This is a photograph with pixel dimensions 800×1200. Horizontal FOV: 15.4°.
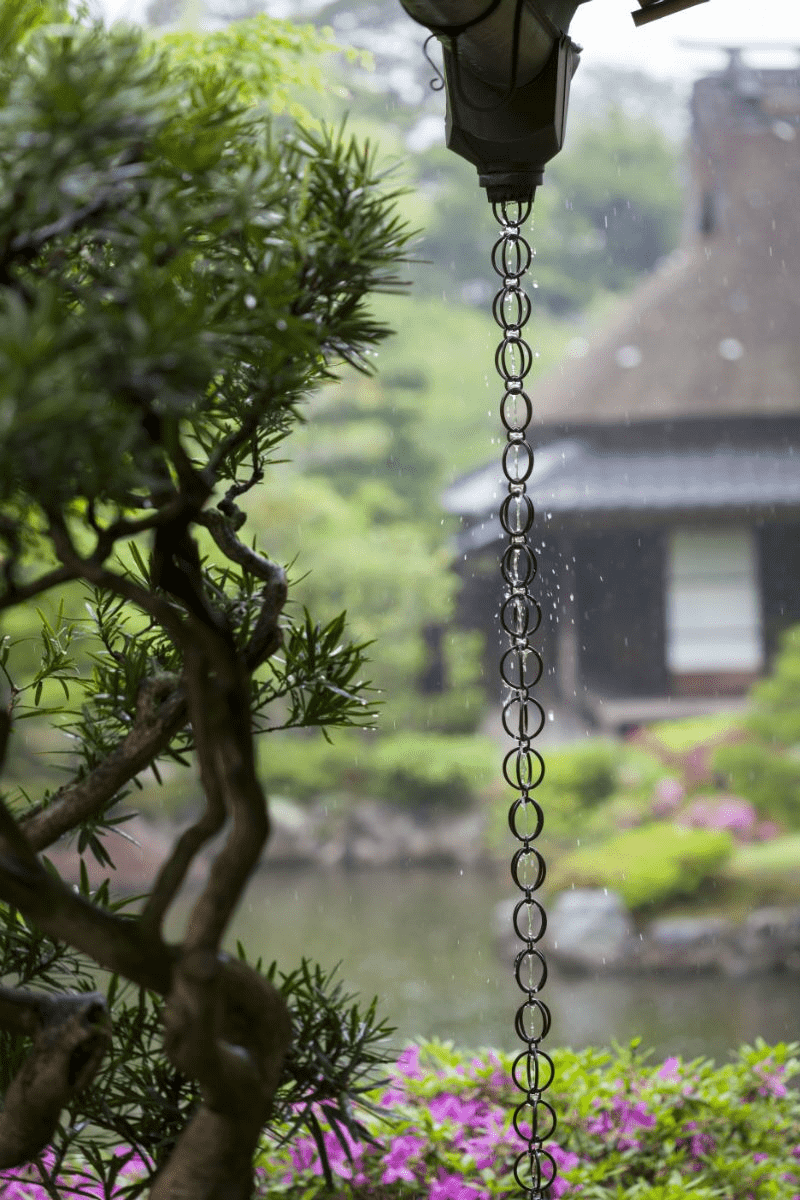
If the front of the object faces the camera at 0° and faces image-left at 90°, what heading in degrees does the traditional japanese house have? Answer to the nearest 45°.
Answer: approximately 0°

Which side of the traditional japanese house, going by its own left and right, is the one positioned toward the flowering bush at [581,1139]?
front

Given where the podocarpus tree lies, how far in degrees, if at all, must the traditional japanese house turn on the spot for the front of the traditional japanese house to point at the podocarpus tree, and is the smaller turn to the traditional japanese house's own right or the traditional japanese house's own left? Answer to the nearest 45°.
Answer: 0° — it already faces it
